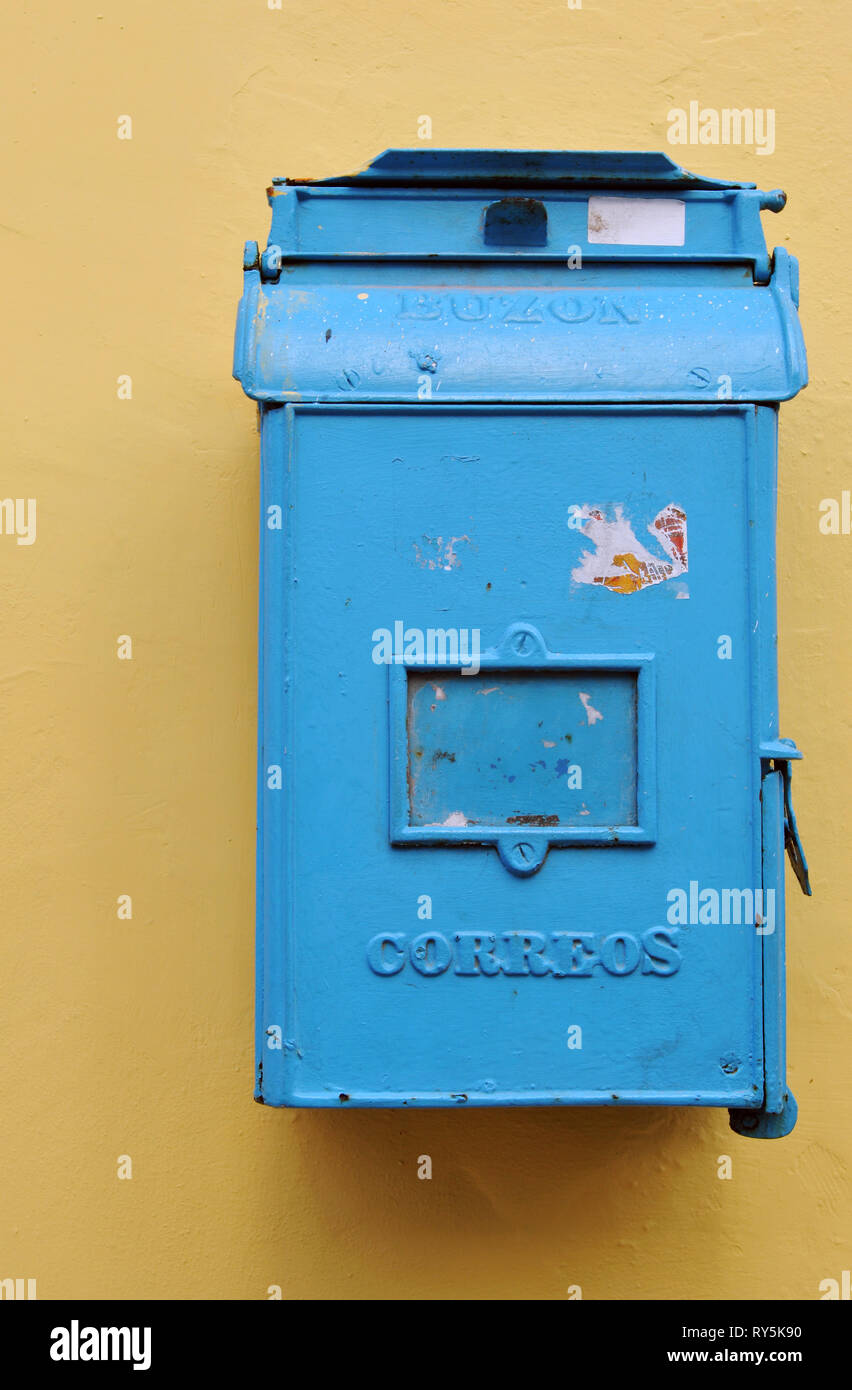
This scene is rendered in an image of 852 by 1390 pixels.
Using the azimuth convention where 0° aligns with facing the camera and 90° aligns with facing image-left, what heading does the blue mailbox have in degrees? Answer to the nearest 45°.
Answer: approximately 0°
